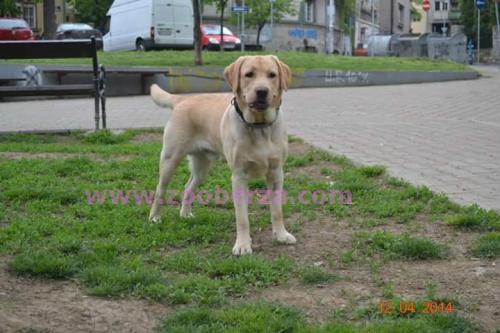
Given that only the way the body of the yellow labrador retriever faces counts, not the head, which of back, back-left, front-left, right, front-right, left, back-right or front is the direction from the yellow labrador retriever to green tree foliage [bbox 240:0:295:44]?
back-left

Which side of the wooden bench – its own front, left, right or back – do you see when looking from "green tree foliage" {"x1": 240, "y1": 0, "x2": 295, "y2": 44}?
front

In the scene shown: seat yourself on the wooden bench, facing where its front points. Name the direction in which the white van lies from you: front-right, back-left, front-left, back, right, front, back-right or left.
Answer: front

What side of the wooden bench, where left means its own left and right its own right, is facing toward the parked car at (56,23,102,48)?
front

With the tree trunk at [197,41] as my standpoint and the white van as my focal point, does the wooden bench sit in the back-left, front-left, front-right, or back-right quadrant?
back-left
